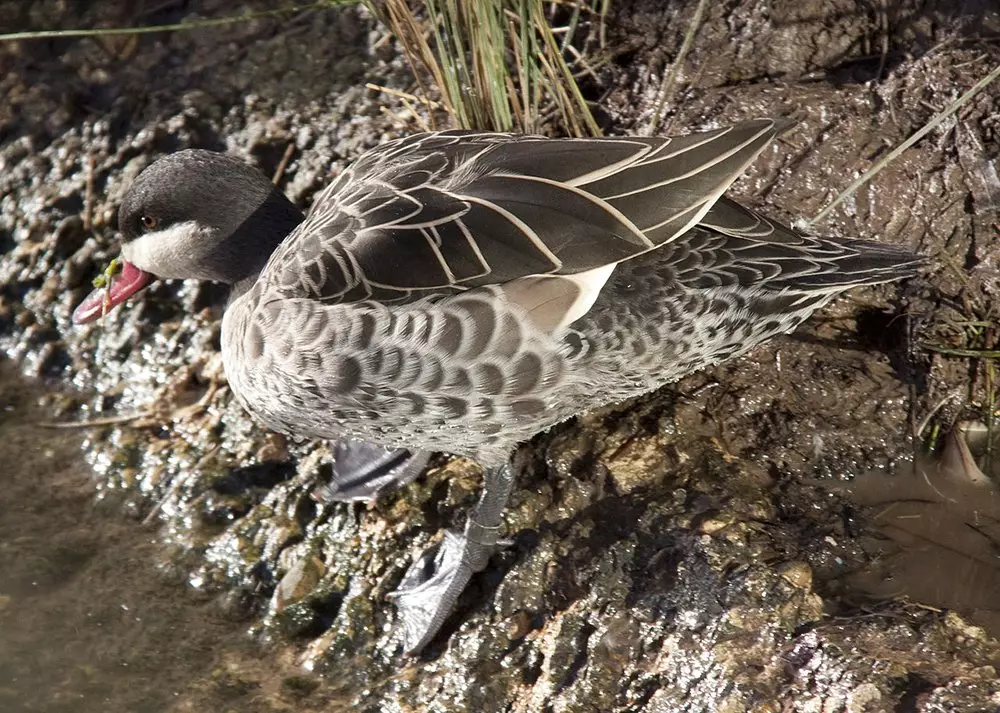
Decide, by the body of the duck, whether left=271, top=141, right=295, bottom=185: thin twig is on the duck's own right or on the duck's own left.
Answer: on the duck's own right

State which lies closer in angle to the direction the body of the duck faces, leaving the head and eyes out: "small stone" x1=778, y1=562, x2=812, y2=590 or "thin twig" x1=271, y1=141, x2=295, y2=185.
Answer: the thin twig

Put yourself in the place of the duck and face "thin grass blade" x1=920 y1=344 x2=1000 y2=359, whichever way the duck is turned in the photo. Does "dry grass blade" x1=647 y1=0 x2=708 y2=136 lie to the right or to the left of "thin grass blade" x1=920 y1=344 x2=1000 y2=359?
left

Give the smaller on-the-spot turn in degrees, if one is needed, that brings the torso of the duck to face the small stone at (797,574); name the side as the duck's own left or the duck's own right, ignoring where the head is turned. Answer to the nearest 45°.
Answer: approximately 135° to the duck's own left

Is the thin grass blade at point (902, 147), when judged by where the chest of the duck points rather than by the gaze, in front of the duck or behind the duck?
behind

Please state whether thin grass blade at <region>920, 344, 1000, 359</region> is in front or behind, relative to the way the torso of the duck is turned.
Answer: behind

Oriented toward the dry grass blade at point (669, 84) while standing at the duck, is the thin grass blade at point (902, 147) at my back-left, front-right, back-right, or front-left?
front-right

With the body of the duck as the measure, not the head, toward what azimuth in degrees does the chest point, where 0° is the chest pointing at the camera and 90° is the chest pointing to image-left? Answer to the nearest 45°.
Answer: approximately 90°
